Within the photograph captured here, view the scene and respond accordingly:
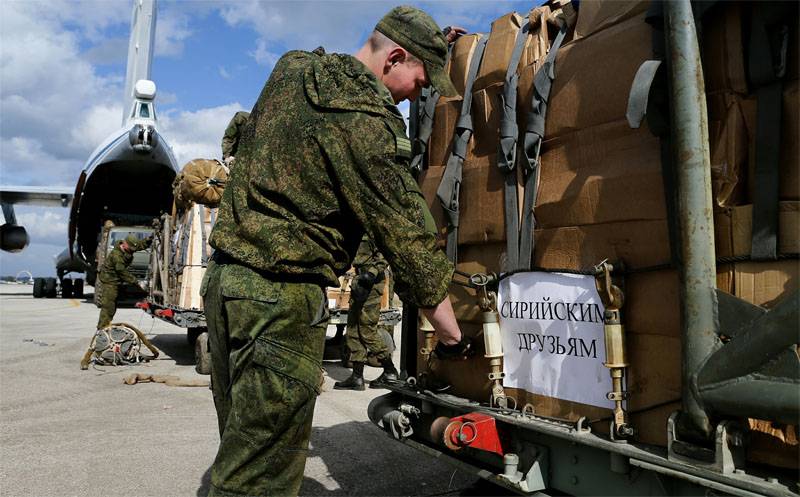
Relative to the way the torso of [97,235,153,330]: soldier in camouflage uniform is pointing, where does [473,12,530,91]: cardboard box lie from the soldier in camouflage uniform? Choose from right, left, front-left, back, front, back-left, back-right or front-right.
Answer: right

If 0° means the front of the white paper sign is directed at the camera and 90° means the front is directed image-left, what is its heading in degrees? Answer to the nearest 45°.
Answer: approximately 45°

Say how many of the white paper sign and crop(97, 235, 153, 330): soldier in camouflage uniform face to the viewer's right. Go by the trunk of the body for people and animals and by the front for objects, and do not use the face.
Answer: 1

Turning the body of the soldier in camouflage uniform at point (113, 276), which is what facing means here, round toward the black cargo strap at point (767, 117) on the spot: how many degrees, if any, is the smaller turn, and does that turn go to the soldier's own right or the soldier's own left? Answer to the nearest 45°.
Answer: approximately 90° to the soldier's own right

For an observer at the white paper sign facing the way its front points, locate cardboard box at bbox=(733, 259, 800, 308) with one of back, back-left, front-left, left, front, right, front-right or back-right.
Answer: left

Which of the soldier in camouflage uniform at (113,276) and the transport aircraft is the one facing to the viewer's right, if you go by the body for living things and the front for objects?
the soldier in camouflage uniform

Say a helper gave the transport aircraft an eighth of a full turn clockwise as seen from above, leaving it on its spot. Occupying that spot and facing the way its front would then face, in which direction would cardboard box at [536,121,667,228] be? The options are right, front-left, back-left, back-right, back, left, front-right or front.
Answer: back-right

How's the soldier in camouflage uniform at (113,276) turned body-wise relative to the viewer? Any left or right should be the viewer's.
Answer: facing to the right of the viewer

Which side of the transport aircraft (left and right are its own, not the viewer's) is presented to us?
back

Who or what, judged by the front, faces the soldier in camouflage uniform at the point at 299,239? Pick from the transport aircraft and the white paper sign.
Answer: the white paper sign

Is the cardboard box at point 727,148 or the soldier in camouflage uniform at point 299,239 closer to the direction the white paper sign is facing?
the soldier in camouflage uniform
